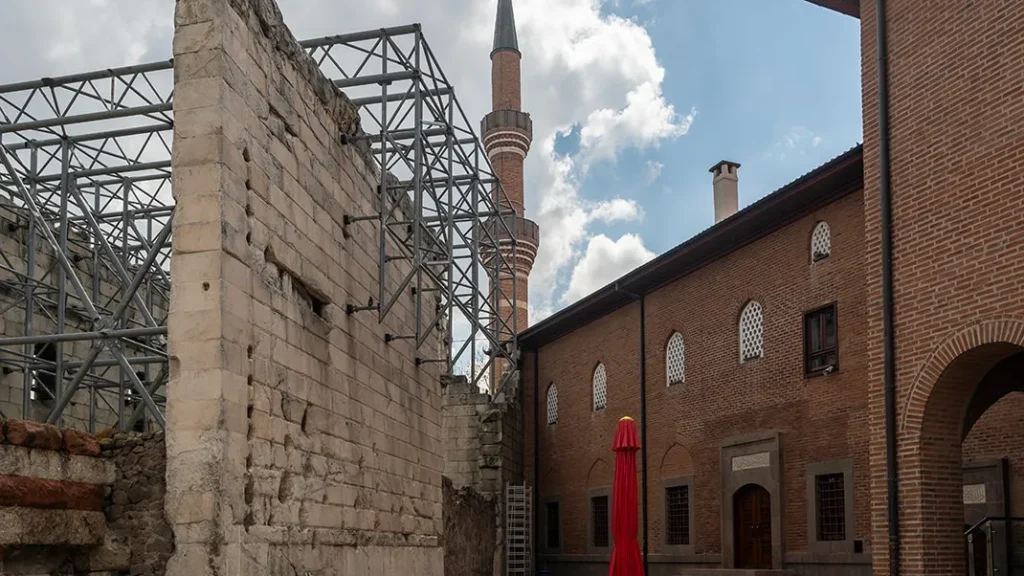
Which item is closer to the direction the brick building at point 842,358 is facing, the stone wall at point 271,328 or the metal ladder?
the stone wall

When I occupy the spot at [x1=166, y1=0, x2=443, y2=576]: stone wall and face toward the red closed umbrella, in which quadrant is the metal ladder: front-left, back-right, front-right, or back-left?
front-left

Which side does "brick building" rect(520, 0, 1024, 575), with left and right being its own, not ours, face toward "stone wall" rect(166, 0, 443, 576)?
front

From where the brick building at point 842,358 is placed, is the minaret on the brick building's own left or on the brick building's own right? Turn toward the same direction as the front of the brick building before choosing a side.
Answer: on the brick building's own right

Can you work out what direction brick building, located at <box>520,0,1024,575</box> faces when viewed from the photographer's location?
facing the viewer and to the left of the viewer

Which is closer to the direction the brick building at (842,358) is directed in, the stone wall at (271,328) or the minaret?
the stone wall

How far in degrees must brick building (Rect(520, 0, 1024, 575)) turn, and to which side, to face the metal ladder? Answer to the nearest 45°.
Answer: approximately 90° to its right
